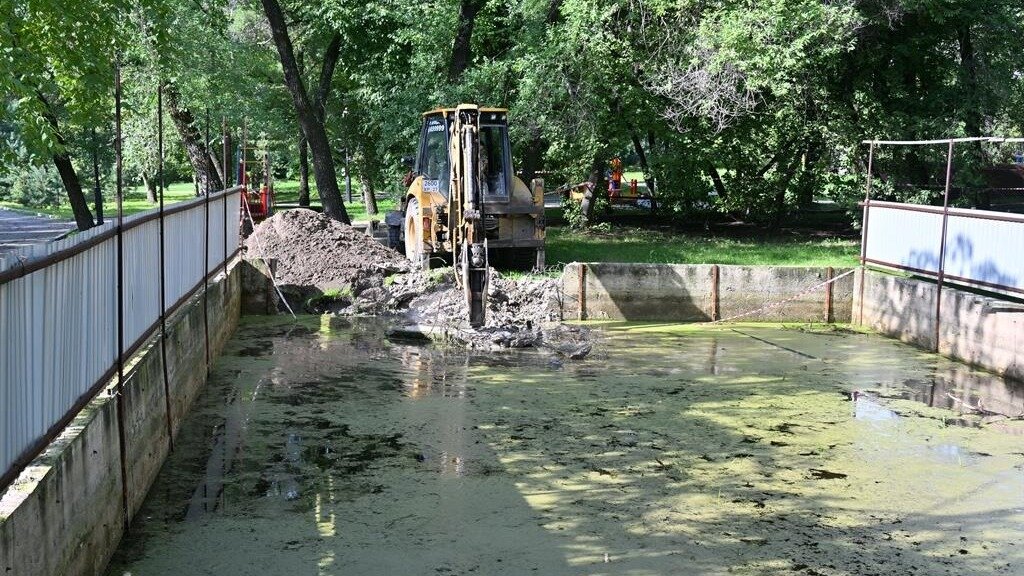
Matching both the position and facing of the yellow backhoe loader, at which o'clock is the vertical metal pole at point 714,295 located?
The vertical metal pole is roughly at 4 o'clock from the yellow backhoe loader.

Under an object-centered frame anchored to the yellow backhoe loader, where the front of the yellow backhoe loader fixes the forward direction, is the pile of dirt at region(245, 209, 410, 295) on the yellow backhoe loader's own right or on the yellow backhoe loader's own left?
on the yellow backhoe loader's own left

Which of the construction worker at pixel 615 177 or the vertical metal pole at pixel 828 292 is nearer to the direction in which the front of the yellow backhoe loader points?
the construction worker

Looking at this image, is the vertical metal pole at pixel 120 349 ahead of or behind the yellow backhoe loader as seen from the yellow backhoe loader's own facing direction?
behind

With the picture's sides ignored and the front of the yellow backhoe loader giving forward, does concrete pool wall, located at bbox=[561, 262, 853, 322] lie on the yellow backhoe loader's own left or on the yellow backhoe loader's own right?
on the yellow backhoe loader's own right

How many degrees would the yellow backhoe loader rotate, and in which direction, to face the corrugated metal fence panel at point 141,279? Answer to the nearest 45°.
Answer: approximately 180°

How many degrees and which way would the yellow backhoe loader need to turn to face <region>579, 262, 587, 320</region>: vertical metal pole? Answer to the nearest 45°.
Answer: approximately 135° to its right

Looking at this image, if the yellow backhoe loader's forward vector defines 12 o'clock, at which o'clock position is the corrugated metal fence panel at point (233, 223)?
The corrugated metal fence panel is roughly at 8 o'clock from the yellow backhoe loader.

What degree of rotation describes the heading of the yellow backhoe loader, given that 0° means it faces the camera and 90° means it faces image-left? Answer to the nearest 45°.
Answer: approximately 180°
